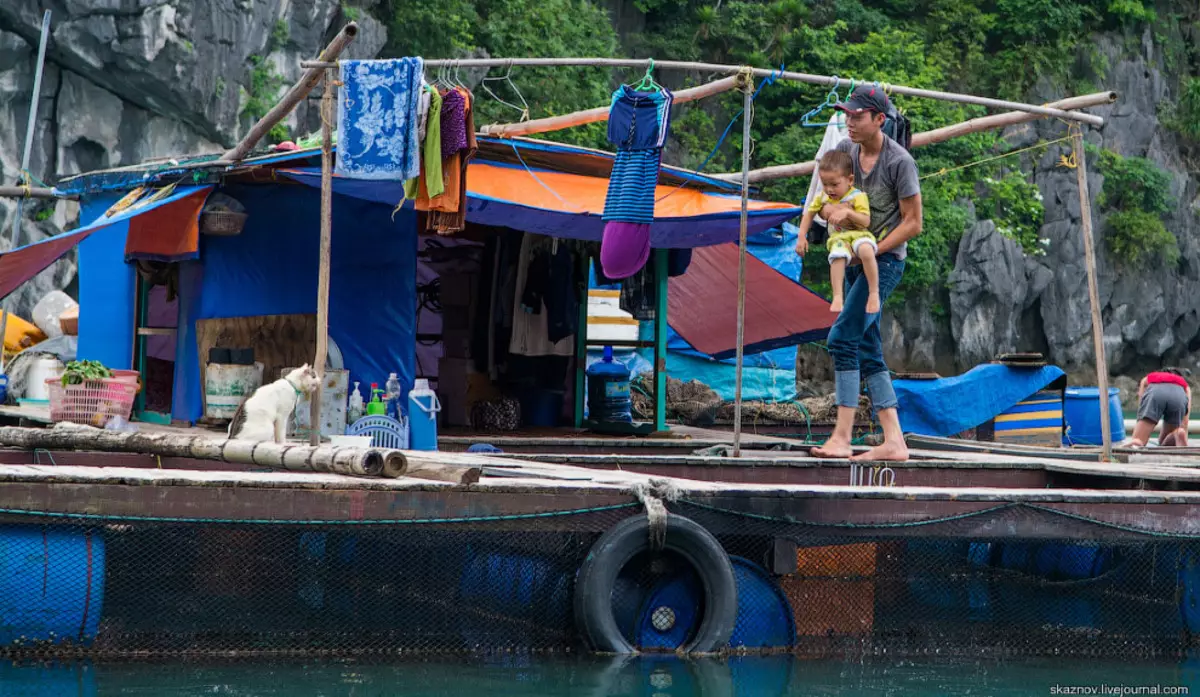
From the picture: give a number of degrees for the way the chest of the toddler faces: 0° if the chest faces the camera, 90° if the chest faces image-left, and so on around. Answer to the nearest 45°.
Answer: approximately 45°

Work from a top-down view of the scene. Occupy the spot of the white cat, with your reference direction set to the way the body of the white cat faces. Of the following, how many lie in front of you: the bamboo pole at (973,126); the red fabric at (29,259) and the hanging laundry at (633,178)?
2

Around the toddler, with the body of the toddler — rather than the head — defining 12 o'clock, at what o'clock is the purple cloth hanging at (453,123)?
The purple cloth hanging is roughly at 2 o'clock from the toddler.

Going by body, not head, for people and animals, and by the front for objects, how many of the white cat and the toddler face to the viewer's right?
1

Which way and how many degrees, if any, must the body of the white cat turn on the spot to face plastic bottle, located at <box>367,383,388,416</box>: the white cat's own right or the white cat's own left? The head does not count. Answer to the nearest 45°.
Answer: approximately 45° to the white cat's own left

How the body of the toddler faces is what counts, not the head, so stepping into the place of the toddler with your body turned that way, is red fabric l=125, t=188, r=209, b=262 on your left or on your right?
on your right

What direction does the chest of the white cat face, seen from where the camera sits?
to the viewer's right

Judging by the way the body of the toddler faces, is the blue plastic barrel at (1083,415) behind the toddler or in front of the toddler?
behind

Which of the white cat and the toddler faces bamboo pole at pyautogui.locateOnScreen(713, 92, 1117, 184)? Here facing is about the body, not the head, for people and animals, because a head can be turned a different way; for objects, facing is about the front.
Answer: the white cat

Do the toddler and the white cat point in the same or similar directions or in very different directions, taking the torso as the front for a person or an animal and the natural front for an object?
very different directions
